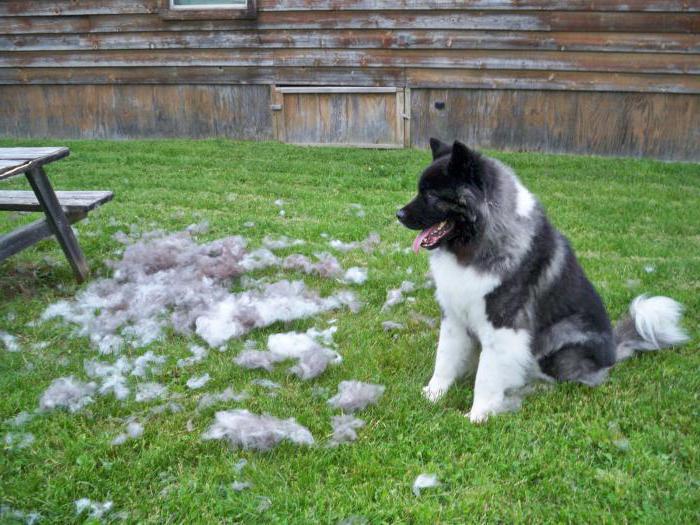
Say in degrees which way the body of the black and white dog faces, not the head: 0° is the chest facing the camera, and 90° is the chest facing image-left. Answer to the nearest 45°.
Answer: approximately 45°

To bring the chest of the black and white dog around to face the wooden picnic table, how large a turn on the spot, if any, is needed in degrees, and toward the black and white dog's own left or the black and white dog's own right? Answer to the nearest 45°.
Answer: approximately 45° to the black and white dog's own right

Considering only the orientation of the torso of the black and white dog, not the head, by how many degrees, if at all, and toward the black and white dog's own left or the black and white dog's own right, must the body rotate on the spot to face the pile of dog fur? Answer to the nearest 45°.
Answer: approximately 45° to the black and white dog's own right
